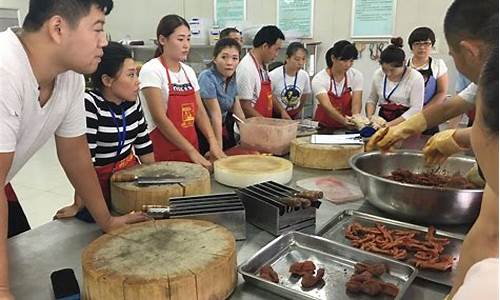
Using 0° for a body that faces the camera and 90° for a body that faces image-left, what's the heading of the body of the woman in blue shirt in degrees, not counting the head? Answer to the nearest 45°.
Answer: approximately 315°

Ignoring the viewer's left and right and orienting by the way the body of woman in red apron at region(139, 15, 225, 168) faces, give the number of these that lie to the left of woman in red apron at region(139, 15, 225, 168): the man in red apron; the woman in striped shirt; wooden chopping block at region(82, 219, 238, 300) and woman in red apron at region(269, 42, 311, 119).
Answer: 2

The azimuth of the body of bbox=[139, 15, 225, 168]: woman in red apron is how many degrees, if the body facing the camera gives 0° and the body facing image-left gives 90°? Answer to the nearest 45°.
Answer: approximately 315°

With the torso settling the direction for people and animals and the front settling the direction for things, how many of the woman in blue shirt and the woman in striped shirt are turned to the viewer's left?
0

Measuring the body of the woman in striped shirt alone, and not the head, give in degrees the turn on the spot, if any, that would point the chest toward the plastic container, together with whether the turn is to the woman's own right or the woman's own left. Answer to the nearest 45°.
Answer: approximately 45° to the woman's own left

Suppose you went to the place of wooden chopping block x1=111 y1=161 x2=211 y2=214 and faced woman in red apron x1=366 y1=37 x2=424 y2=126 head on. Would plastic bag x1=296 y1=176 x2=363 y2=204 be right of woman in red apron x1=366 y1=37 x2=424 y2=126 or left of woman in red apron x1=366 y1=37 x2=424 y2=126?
right

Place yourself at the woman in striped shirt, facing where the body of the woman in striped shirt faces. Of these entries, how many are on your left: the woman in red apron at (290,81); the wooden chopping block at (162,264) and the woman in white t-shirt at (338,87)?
2
